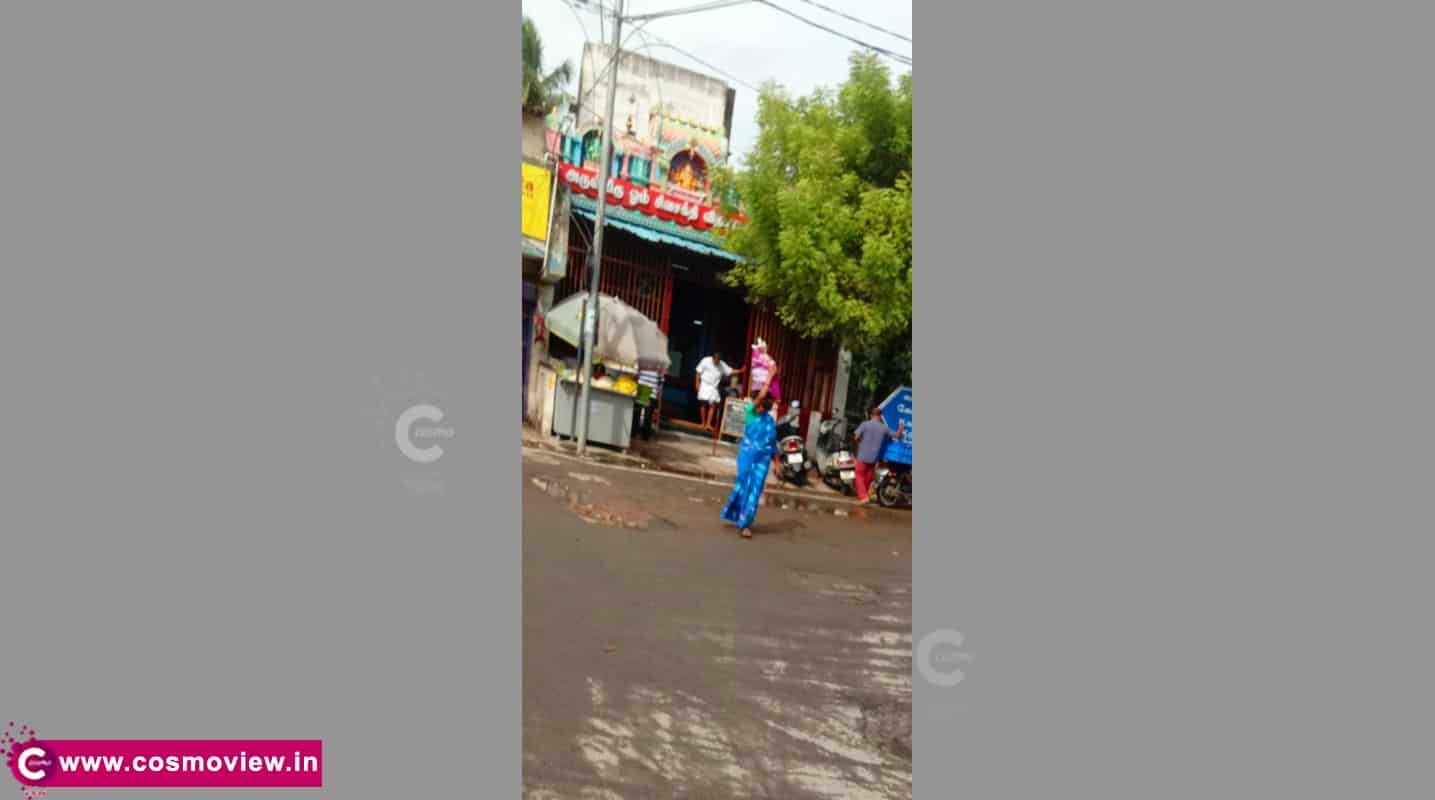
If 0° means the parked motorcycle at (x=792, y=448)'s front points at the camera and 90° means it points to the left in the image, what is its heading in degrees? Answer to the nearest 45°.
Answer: approximately 180°

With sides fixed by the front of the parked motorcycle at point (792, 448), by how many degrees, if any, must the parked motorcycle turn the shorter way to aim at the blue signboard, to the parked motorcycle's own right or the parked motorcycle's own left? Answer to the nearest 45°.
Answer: approximately 135° to the parked motorcycle's own right
